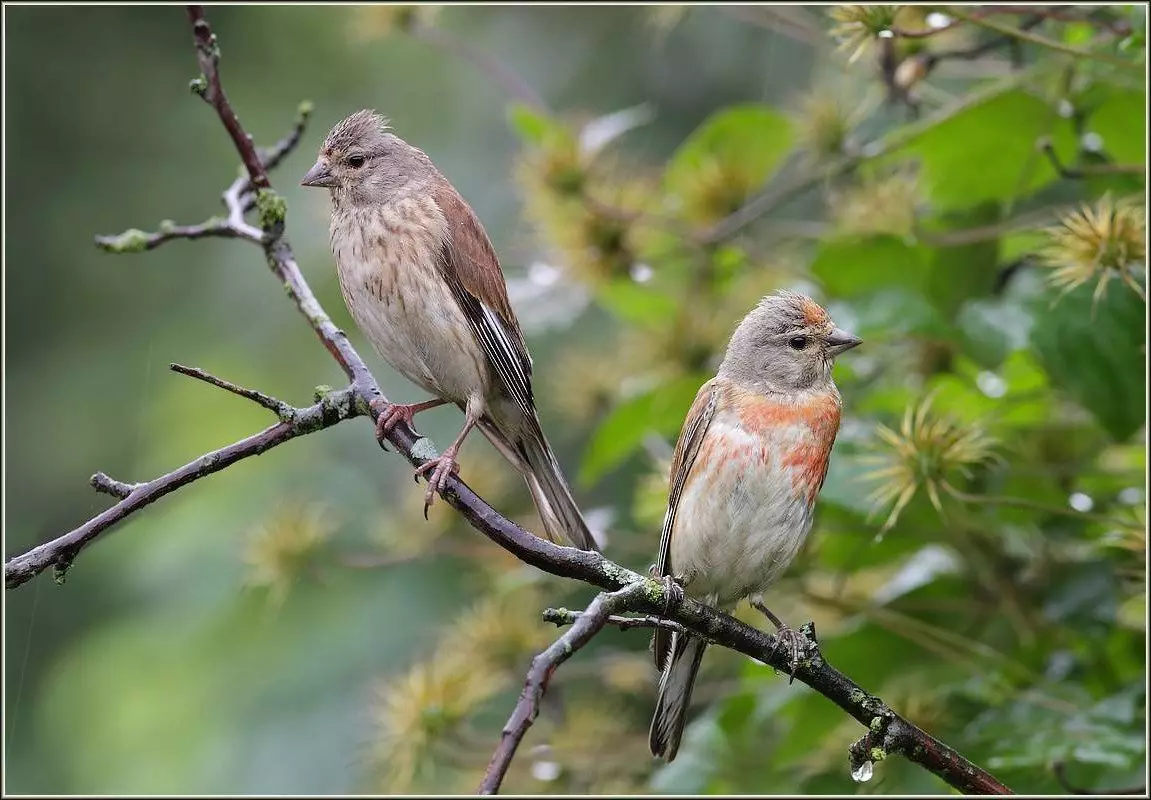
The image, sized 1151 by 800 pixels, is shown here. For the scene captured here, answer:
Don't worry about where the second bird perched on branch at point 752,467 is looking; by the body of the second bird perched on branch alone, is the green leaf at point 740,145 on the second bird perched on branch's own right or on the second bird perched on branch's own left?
on the second bird perched on branch's own left

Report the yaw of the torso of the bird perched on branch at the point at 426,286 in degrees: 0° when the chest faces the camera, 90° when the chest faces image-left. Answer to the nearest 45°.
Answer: approximately 45°

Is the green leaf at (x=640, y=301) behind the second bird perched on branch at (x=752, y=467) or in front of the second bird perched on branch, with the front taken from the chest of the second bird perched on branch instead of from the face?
behind

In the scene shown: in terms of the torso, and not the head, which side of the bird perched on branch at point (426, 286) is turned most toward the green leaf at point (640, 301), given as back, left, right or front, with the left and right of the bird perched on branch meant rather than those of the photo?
back

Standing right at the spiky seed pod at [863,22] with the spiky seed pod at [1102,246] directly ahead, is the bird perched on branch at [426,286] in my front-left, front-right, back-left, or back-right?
back-right

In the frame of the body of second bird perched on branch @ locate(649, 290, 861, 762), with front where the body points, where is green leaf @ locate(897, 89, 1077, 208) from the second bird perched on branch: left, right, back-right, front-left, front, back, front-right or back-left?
left

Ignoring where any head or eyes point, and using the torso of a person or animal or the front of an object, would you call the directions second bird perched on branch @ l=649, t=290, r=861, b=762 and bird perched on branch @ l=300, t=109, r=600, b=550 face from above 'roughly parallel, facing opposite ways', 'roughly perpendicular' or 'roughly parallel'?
roughly perpendicular

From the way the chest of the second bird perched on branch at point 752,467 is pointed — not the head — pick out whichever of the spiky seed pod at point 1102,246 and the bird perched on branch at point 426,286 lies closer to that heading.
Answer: the spiky seed pod

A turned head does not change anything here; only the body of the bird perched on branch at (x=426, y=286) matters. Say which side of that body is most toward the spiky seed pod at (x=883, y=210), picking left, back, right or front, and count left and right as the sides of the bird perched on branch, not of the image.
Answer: back

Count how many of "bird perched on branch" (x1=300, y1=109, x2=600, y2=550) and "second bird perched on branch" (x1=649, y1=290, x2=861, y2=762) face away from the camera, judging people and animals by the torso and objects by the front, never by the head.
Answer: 0

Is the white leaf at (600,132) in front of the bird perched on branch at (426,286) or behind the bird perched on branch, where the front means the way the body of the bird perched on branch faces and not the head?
behind

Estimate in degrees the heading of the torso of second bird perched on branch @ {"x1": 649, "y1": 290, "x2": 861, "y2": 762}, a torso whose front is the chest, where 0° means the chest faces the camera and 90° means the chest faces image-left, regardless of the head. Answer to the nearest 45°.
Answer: approximately 315°

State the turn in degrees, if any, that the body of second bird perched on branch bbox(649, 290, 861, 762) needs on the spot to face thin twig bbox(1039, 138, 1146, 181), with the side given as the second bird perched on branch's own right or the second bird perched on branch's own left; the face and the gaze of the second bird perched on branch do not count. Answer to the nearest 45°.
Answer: approximately 90° to the second bird perched on branch's own left

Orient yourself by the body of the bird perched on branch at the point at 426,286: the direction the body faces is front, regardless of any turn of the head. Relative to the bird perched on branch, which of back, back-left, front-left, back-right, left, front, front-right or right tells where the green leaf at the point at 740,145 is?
back

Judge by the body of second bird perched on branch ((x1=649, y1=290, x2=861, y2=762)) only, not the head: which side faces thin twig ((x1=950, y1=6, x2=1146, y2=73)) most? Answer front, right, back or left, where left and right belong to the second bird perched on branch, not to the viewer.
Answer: left
